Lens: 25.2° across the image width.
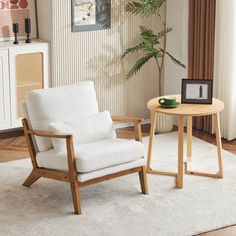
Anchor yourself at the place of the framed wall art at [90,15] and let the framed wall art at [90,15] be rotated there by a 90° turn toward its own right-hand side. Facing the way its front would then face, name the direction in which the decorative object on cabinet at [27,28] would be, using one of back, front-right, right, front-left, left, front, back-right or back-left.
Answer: front

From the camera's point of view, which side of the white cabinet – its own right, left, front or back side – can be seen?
front

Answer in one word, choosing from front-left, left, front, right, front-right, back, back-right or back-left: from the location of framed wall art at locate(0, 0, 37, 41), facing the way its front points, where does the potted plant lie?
left

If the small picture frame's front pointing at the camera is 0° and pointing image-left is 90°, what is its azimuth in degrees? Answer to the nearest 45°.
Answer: approximately 0°

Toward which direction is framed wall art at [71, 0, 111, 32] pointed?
toward the camera

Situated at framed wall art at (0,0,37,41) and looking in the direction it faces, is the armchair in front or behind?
in front

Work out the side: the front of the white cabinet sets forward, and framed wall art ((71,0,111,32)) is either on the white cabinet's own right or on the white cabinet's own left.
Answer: on the white cabinet's own left

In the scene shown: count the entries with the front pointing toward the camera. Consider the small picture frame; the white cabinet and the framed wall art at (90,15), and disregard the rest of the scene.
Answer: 3

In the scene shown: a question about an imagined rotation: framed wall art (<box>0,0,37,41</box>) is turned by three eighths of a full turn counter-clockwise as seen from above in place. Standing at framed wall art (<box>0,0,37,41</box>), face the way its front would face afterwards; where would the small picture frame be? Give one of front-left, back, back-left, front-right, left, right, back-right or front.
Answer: right

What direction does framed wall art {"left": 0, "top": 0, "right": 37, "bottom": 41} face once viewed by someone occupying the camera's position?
facing the viewer

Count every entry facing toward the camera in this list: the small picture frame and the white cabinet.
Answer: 2
